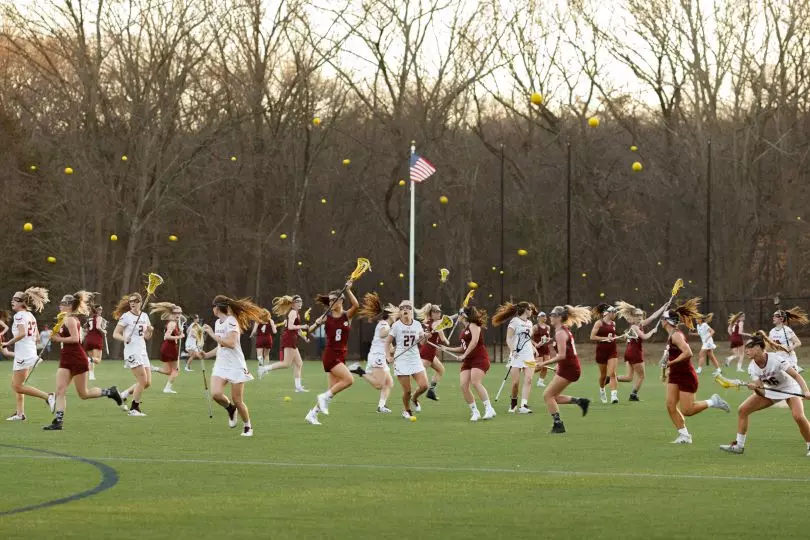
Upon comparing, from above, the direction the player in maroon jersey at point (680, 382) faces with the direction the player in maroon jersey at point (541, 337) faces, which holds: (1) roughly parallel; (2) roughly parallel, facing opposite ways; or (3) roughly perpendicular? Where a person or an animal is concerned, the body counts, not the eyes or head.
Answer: roughly perpendicular

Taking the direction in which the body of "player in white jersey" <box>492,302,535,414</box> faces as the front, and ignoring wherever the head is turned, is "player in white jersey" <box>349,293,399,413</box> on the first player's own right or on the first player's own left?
on the first player's own right

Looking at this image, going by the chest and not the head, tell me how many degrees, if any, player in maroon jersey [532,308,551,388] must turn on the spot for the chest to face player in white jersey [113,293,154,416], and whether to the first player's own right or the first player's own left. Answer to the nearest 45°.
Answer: approximately 45° to the first player's own right

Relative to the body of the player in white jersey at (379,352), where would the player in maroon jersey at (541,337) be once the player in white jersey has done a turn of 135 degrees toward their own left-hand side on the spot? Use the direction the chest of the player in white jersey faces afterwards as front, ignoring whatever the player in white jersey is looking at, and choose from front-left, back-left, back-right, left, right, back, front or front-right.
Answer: right

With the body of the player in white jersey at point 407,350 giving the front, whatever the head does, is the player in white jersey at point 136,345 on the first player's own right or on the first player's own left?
on the first player's own right

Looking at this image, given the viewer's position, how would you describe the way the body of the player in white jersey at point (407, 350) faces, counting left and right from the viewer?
facing the viewer

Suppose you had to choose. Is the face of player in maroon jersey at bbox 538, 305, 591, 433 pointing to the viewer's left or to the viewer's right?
to the viewer's left

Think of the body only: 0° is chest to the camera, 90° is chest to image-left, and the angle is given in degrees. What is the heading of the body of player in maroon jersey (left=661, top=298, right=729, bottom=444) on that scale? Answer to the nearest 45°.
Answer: approximately 90°

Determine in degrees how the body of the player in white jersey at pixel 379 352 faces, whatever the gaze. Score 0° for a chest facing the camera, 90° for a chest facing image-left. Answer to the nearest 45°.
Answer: approximately 270°
